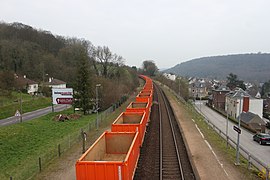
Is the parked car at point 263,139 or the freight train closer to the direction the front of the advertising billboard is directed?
the freight train

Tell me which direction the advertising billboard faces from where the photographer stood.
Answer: facing the viewer

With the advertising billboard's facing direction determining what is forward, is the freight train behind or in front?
in front
